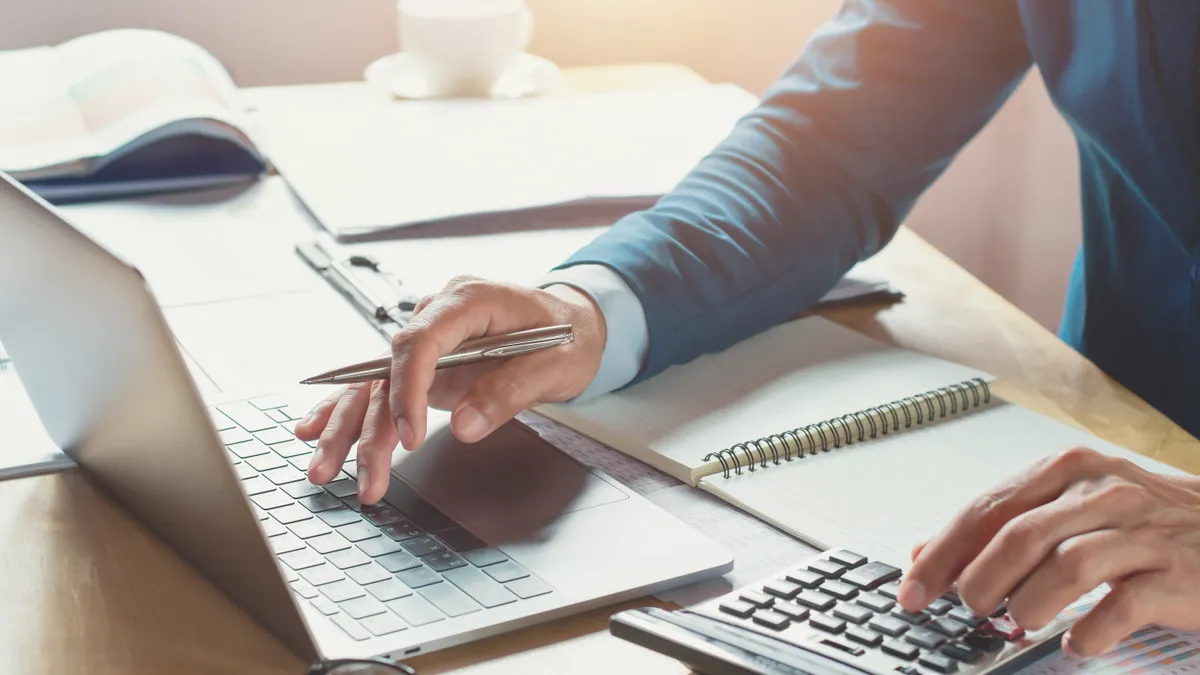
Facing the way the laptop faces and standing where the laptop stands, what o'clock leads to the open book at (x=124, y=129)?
The open book is roughly at 10 o'clock from the laptop.

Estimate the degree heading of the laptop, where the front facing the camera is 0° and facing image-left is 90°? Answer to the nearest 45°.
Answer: approximately 225°

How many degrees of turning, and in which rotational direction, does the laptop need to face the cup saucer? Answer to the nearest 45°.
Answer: approximately 45° to its left

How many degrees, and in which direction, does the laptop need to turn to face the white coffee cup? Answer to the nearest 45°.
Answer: approximately 45° to its left
